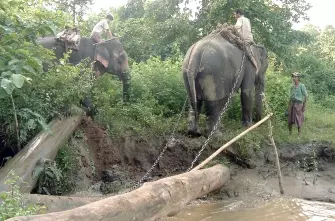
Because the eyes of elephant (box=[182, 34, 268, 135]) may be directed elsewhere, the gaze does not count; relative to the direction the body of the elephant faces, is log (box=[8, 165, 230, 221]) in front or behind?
behind

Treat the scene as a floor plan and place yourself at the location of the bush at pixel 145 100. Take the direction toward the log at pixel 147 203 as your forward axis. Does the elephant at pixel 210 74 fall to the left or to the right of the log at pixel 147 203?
left

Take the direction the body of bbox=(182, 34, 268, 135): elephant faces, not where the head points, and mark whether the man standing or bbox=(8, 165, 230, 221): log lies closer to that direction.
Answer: the man standing

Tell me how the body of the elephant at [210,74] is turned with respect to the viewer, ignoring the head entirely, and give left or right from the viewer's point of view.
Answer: facing away from the viewer and to the right of the viewer

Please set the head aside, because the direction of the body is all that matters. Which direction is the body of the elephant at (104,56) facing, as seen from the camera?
to the viewer's right

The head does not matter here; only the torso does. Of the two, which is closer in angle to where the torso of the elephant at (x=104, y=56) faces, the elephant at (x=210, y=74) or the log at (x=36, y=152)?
the elephant

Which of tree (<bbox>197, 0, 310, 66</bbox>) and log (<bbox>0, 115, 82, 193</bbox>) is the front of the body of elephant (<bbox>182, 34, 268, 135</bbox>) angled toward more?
the tree

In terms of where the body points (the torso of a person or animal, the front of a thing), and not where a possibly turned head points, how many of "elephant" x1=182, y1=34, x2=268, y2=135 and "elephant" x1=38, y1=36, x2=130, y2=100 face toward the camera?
0

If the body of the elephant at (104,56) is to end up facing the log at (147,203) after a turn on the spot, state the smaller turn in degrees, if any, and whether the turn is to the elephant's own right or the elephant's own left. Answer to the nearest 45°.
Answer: approximately 90° to the elephant's own right

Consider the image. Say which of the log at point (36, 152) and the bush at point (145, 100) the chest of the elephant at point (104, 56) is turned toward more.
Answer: the bush

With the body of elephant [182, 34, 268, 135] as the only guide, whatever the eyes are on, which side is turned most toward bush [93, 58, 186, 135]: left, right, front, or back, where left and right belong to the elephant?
left
